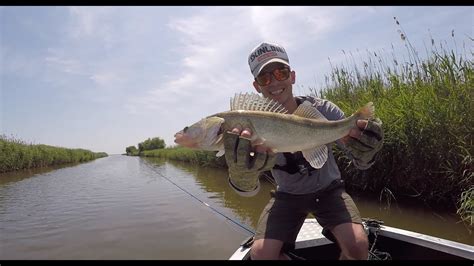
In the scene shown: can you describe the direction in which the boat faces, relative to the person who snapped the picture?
facing away from the viewer

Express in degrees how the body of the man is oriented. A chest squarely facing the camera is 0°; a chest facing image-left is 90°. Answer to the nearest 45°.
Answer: approximately 0°
